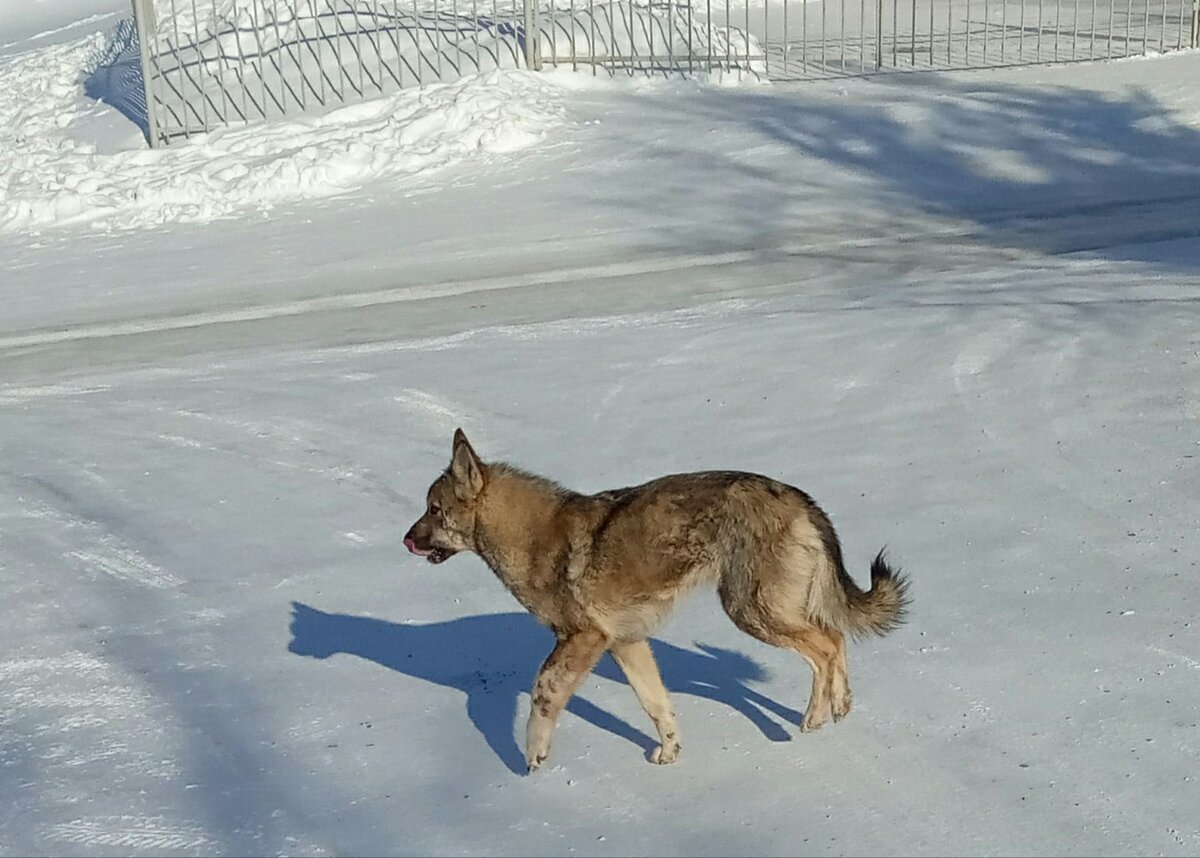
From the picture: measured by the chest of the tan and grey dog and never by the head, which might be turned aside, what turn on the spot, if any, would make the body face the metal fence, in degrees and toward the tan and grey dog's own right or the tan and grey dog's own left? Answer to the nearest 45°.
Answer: approximately 90° to the tan and grey dog's own right

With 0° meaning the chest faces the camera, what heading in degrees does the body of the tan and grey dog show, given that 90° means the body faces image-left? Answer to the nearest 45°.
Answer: approximately 90°
